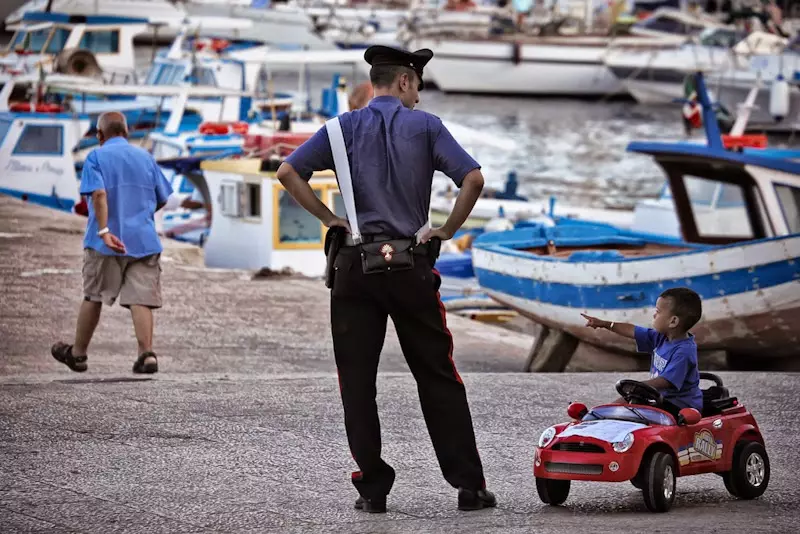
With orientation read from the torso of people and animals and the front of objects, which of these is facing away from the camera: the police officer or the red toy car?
the police officer

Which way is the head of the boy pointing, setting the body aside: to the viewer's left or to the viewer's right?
to the viewer's left

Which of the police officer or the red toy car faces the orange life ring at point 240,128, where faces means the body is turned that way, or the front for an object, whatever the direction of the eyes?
the police officer

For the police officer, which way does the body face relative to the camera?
away from the camera

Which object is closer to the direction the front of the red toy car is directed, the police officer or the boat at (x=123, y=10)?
the police officer

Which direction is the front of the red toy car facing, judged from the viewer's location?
facing the viewer and to the left of the viewer

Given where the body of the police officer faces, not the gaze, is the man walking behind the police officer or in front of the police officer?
in front

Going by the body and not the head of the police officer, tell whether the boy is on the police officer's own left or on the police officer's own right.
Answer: on the police officer's own right

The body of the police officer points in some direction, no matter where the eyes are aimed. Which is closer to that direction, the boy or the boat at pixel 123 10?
the boat

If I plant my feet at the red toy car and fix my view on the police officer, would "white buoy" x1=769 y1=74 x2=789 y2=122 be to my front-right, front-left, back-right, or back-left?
back-right

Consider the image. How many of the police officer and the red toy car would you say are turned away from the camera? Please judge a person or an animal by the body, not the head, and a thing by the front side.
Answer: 1

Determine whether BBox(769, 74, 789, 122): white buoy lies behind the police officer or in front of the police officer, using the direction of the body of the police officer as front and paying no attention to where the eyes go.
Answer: in front

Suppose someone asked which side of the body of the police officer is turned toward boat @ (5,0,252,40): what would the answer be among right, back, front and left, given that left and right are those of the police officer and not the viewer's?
front

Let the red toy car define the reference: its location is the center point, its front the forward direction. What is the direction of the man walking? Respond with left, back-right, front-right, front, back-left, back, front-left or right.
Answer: right
